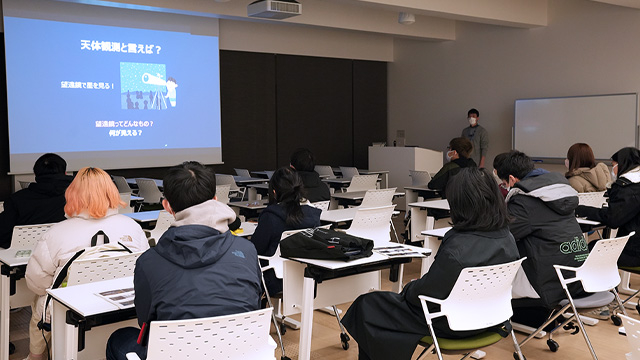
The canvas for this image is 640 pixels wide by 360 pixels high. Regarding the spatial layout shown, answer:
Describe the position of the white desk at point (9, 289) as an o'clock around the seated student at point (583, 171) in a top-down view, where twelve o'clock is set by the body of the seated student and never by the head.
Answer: The white desk is roughly at 9 o'clock from the seated student.

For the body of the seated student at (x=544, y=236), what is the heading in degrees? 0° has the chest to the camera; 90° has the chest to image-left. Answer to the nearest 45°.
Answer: approximately 135°

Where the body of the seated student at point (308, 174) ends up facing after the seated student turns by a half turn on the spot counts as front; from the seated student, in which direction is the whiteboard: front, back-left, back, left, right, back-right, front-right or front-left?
left

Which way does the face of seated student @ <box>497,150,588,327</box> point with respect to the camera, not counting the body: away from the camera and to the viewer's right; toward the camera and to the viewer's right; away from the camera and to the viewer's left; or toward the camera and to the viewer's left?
away from the camera and to the viewer's left

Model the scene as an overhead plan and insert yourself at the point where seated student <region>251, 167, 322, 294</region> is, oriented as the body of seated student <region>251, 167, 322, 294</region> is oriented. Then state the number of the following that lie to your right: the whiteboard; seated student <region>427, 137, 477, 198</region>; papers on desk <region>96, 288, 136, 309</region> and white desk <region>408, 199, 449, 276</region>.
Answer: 3

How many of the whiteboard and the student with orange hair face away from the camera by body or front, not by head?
1

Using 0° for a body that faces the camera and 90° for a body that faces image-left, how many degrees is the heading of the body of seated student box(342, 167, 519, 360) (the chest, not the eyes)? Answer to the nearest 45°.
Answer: approximately 135°

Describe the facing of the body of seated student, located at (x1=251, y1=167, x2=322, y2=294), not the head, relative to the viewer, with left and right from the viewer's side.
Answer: facing away from the viewer and to the left of the viewer

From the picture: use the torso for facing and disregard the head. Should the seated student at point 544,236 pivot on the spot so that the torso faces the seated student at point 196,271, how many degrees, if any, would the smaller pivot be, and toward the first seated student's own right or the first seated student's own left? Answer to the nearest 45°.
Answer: approximately 90° to the first seated student's own left

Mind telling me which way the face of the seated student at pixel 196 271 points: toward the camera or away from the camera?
away from the camera

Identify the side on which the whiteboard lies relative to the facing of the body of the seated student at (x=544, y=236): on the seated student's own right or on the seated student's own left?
on the seated student's own right

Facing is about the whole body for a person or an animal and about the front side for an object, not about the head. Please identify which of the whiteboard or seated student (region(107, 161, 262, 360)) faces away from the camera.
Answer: the seated student

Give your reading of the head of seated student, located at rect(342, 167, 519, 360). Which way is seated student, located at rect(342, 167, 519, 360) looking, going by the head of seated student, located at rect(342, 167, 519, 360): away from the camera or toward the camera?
away from the camera

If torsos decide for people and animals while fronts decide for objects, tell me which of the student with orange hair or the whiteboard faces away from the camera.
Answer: the student with orange hair
